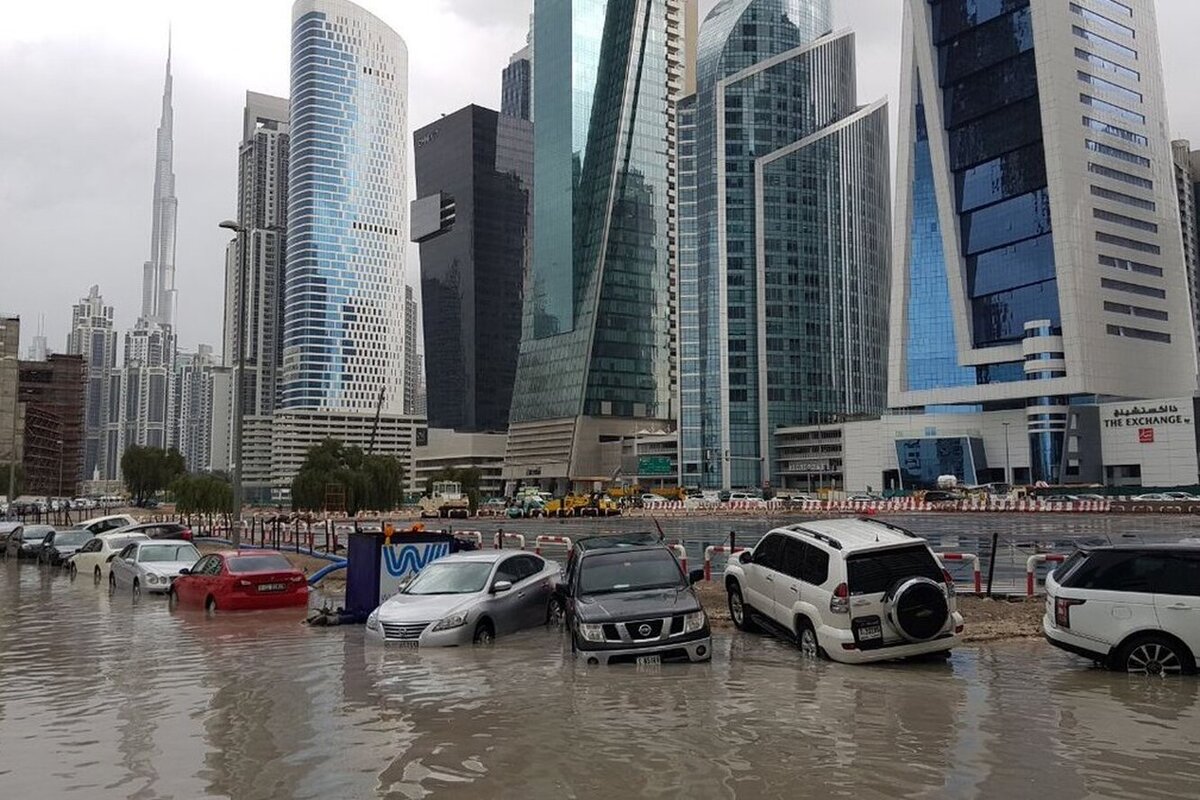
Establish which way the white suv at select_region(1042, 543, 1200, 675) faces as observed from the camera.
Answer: facing to the right of the viewer

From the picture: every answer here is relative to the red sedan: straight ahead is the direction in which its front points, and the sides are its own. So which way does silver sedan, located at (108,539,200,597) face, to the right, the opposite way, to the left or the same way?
the opposite way

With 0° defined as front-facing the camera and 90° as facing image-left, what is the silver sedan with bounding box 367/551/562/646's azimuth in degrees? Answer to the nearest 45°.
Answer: approximately 45°

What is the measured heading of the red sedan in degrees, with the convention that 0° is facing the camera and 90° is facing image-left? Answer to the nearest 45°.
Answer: approximately 135°

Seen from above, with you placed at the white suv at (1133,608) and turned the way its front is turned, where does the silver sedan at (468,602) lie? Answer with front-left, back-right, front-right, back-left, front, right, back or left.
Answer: back

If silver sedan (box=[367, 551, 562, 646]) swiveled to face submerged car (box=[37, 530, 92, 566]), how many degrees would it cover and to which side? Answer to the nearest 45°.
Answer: approximately 90° to its right

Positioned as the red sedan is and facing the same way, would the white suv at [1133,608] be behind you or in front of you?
behind

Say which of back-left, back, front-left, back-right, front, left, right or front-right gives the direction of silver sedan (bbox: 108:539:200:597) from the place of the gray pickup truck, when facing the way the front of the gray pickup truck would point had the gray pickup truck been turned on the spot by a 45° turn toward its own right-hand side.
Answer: right

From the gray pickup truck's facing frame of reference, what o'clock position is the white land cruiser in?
The white land cruiser is roughly at 9 o'clock from the gray pickup truck.

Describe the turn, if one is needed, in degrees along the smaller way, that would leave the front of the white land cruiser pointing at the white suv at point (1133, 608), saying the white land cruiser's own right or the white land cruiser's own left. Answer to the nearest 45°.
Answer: approximately 135° to the white land cruiser's own right

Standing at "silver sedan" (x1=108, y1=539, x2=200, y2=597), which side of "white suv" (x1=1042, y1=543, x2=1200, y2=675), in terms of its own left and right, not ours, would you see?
back

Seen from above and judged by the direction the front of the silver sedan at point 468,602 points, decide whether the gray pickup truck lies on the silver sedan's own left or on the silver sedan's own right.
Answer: on the silver sedan's own left

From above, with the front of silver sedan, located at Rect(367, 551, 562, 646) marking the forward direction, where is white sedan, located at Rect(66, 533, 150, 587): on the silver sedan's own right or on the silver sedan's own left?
on the silver sedan's own right
